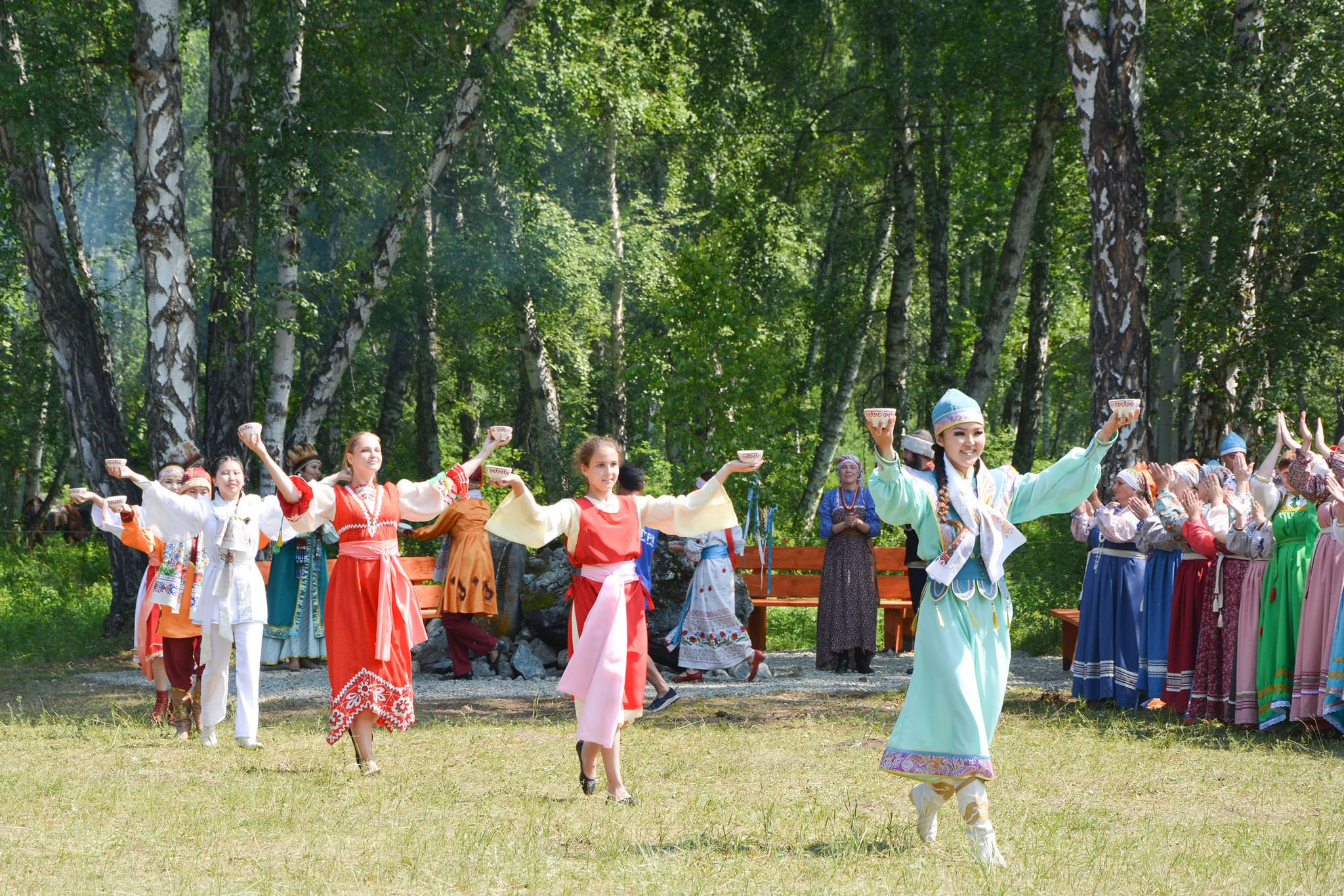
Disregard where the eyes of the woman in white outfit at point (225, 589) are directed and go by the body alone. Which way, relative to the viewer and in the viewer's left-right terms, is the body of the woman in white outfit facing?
facing the viewer

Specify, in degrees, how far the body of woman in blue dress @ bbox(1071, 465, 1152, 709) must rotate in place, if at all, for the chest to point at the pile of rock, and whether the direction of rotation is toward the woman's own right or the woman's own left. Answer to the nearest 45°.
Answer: approximately 45° to the woman's own right

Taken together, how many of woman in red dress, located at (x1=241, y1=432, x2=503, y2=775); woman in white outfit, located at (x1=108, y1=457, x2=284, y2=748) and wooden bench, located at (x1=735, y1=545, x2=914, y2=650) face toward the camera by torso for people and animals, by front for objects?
3

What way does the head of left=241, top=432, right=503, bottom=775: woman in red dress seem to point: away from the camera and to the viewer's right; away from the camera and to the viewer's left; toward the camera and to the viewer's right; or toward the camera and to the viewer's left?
toward the camera and to the viewer's right

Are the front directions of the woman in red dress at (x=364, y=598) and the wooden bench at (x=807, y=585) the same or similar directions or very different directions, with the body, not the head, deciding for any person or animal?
same or similar directions

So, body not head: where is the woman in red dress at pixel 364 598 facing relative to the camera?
toward the camera

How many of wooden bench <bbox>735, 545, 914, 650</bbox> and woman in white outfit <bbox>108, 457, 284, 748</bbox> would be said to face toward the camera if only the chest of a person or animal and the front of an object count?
2

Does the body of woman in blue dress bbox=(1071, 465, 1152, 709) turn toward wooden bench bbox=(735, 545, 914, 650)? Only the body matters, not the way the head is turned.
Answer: no

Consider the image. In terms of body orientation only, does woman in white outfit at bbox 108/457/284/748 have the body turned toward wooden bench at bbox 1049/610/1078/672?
no

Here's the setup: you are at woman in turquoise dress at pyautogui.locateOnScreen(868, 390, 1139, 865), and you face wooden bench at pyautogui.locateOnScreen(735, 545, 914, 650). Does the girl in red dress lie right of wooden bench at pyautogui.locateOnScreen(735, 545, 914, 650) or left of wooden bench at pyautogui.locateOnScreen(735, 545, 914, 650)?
left

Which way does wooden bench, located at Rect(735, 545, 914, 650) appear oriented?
toward the camera

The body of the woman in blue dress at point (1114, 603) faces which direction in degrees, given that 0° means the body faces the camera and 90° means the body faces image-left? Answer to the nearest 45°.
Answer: approximately 45°

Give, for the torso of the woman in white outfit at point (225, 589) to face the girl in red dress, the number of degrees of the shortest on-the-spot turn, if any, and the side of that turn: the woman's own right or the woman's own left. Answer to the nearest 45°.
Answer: approximately 45° to the woman's own left

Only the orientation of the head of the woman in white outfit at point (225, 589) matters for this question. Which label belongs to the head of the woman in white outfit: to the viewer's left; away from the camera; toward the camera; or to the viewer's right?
toward the camera

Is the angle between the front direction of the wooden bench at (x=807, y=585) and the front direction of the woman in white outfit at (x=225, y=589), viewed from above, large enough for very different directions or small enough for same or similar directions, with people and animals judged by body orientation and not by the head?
same or similar directions
